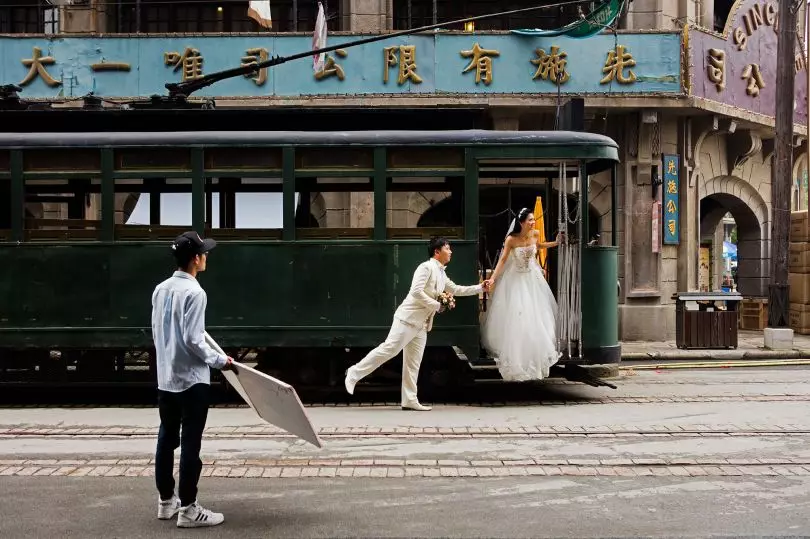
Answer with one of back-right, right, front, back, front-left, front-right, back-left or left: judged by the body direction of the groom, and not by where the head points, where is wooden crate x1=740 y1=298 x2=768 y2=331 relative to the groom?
front-left

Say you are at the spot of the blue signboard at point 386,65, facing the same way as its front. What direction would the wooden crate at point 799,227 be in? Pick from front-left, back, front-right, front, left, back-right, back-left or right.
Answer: left

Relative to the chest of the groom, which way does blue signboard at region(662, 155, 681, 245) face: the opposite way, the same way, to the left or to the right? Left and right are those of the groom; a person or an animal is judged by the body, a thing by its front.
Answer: to the right

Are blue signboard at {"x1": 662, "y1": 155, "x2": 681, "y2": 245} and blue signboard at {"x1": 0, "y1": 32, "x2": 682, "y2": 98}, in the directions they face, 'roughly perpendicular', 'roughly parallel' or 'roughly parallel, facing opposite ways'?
roughly parallel

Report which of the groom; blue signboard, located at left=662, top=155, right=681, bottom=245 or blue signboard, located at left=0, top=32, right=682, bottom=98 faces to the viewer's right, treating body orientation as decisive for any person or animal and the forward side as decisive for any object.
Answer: the groom

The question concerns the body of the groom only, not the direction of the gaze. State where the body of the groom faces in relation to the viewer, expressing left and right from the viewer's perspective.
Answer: facing to the right of the viewer

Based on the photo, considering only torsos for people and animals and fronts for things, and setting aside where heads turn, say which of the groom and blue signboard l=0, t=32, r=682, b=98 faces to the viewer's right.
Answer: the groom

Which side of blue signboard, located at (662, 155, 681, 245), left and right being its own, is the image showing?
front

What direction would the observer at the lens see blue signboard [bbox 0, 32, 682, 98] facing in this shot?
facing the viewer

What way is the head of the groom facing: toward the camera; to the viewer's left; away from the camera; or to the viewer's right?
to the viewer's right

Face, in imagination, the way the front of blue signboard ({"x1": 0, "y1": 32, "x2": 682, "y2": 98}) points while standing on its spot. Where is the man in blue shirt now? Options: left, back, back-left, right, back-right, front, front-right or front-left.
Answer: front
